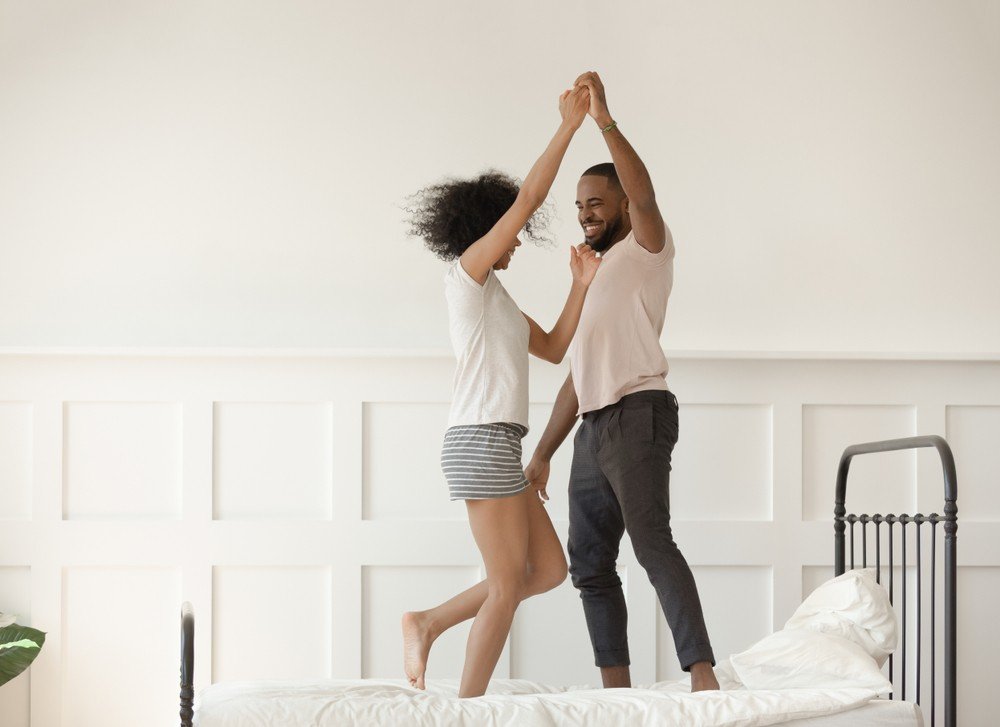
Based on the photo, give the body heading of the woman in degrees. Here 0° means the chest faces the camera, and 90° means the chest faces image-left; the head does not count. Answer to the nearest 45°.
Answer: approximately 270°

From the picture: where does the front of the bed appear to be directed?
to the viewer's left

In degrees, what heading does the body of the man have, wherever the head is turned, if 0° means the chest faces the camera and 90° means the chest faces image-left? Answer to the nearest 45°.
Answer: approximately 45°

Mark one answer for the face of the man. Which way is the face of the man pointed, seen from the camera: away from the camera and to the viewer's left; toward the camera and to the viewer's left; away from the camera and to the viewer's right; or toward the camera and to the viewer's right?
toward the camera and to the viewer's left
